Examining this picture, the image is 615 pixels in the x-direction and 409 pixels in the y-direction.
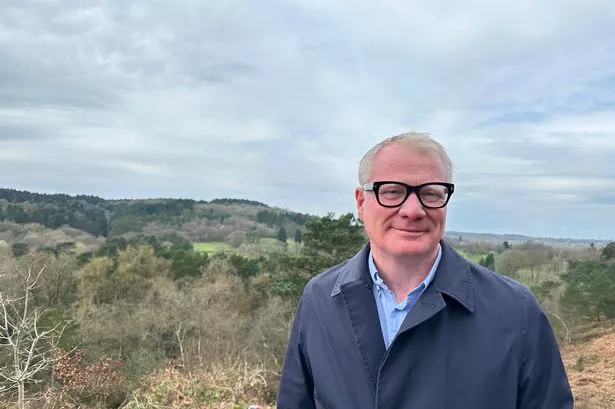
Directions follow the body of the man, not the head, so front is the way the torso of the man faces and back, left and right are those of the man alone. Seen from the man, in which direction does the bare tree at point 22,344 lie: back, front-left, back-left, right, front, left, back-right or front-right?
back-right

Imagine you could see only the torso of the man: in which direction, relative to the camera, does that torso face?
toward the camera

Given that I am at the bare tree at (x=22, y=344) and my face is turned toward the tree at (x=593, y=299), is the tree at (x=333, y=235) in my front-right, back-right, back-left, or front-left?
front-left

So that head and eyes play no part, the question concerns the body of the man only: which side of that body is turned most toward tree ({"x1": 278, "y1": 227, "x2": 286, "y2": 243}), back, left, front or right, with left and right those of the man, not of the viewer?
back

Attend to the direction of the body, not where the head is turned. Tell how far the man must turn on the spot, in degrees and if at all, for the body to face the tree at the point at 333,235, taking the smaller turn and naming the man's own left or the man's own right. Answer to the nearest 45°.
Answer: approximately 180°

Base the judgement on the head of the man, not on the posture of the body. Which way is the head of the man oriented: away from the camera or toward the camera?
toward the camera

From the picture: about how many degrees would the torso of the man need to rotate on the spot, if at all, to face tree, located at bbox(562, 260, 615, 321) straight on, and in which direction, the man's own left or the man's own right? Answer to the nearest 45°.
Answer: approximately 180°
